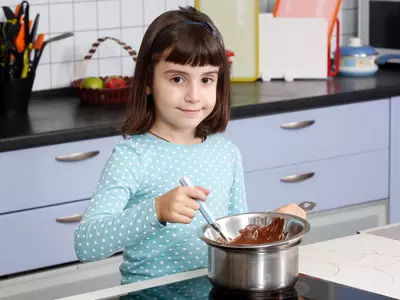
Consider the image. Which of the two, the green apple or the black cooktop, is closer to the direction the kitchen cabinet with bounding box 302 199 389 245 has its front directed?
the black cooktop

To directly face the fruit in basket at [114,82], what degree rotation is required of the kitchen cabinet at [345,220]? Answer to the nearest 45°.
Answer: approximately 135° to its right

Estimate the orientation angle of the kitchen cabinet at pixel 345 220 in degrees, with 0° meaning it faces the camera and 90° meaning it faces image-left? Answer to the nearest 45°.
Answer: approximately 315°

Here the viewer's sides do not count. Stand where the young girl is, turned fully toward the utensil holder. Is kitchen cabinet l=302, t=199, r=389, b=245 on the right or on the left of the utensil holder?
right

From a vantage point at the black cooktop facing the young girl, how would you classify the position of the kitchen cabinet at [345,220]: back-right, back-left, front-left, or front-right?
front-right

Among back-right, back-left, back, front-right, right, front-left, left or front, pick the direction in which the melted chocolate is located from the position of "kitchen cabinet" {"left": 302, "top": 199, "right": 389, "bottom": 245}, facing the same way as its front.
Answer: front-right

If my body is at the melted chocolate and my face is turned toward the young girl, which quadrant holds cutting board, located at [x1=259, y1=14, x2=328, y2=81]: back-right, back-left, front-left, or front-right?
front-right

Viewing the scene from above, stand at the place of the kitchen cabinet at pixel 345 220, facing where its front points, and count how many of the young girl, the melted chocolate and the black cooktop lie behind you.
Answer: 0

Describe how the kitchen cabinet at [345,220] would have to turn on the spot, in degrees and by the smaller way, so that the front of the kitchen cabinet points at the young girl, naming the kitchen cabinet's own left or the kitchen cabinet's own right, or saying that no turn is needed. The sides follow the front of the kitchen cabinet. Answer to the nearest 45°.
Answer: approximately 45° to the kitchen cabinet's own right

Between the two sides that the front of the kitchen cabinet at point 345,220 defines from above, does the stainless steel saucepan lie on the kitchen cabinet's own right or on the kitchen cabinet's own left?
on the kitchen cabinet's own right

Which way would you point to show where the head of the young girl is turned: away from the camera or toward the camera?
toward the camera

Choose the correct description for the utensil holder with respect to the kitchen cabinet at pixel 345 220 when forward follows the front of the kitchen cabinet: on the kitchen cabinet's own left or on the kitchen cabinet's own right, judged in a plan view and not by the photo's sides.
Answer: on the kitchen cabinet's own right
